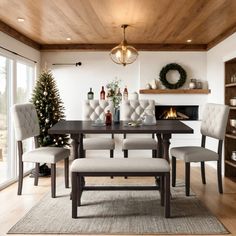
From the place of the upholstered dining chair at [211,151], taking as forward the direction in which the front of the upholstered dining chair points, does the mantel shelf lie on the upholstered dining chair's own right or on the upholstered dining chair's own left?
on the upholstered dining chair's own right

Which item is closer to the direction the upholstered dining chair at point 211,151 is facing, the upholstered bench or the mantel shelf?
the upholstered bench

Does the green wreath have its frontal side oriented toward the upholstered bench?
yes

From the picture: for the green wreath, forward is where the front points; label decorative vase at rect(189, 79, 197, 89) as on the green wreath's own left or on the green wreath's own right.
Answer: on the green wreath's own left

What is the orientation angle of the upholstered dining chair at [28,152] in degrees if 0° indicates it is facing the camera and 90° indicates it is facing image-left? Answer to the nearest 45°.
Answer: approximately 315°

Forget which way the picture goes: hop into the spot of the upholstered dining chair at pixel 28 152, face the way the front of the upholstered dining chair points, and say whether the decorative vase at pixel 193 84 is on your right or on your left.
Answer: on your left

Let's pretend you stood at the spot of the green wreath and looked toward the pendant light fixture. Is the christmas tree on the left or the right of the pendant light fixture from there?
right

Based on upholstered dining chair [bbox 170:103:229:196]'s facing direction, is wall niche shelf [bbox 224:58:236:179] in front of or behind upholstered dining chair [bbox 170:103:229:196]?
behind

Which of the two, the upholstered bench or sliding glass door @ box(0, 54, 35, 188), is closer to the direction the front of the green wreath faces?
the upholstered bench

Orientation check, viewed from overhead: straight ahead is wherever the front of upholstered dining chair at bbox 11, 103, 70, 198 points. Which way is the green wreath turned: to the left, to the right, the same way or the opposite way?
to the right
